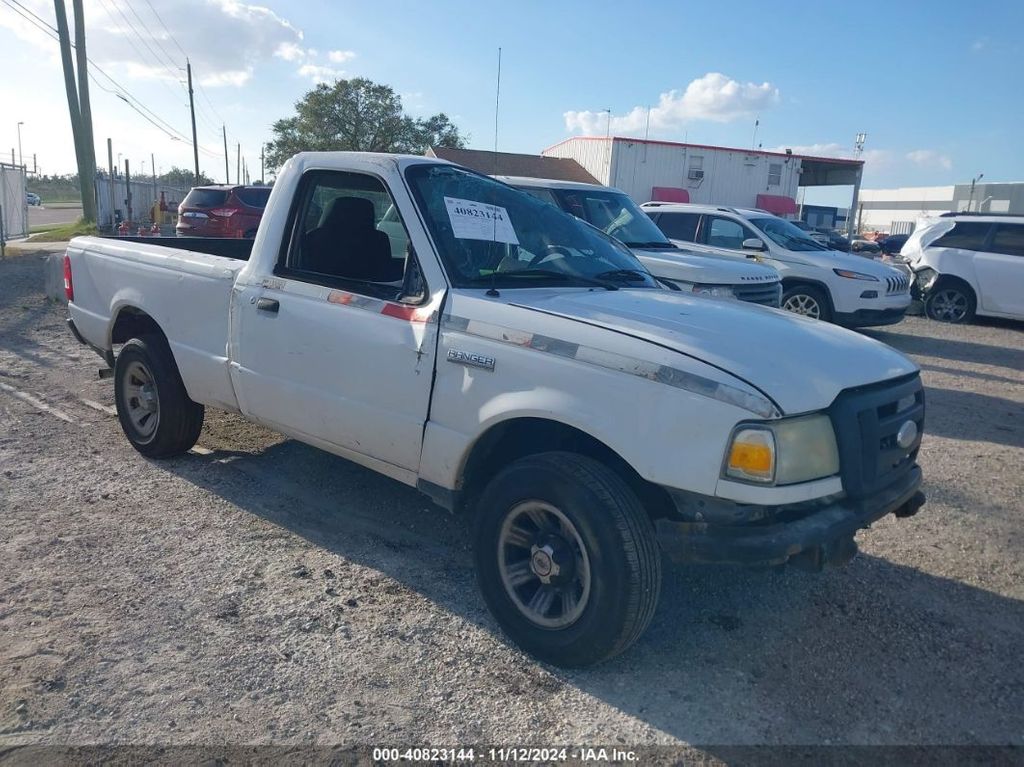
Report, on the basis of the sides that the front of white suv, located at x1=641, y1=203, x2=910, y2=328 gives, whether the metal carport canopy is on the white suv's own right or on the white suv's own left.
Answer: on the white suv's own left

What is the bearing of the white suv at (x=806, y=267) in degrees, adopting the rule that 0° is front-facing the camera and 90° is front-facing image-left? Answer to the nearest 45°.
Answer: approximately 315°

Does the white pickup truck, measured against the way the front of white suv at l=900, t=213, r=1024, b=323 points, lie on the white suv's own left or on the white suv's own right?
on the white suv's own right

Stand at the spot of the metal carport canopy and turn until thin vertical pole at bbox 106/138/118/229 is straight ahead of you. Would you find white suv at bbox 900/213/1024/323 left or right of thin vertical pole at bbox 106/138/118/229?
left

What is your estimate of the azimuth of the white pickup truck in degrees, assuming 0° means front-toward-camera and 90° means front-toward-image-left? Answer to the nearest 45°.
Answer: approximately 315°

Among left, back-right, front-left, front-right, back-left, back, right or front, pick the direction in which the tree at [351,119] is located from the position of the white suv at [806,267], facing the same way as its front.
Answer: back

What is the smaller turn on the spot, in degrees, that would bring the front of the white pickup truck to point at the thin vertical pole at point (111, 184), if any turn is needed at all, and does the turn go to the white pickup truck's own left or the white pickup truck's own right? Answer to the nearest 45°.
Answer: approximately 180°

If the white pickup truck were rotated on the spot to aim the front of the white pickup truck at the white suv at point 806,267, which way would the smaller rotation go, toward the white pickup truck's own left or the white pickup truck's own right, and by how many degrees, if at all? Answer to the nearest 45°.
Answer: approximately 90° to the white pickup truck's own left

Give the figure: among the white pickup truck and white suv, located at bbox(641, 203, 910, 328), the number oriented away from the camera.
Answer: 0

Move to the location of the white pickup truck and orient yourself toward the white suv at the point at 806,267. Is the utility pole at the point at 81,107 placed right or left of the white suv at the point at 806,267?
left
